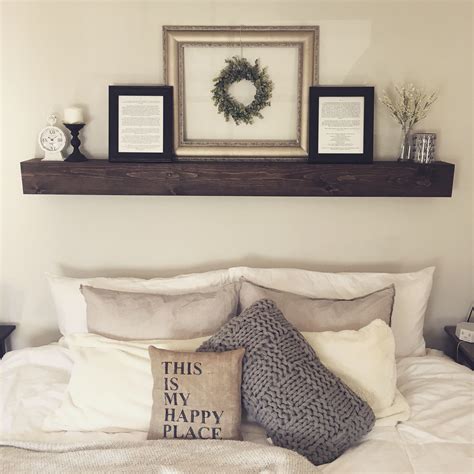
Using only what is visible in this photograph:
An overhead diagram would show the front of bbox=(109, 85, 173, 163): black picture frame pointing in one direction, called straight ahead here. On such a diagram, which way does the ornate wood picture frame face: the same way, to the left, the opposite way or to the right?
the same way

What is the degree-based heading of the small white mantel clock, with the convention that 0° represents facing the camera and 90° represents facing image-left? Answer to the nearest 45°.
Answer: approximately 0°

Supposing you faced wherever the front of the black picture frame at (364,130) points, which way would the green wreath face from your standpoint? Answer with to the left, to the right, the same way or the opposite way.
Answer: the same way

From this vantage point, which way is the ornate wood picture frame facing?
toward the camera

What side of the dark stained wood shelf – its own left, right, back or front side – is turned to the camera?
front

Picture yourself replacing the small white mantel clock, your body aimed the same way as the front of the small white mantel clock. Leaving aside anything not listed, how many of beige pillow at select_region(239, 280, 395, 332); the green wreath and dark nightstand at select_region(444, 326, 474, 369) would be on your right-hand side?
0

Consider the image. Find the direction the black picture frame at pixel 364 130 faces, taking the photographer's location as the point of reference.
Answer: facing the viewer

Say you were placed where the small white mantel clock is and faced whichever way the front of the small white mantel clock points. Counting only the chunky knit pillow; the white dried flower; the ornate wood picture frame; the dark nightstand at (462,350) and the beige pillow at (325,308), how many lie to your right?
0

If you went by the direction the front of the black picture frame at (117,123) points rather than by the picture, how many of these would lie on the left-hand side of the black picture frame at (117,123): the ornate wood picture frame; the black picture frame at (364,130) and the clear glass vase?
3

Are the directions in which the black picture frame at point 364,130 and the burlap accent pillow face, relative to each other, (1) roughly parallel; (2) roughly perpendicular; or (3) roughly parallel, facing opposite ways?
roughly parallel

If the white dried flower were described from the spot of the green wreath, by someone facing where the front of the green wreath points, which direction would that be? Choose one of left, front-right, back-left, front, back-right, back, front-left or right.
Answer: left

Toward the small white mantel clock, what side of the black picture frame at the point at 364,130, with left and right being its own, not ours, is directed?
right

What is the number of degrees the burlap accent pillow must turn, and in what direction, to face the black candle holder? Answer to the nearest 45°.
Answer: approximately 135° to its right
